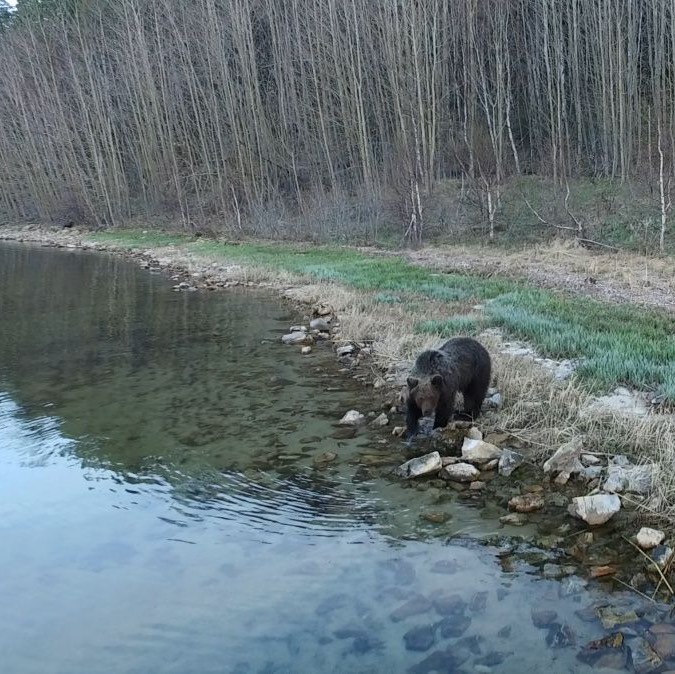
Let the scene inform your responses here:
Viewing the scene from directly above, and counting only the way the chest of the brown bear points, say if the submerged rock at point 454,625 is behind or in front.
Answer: in front

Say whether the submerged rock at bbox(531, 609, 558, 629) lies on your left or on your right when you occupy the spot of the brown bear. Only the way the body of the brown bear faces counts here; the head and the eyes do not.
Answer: on your left

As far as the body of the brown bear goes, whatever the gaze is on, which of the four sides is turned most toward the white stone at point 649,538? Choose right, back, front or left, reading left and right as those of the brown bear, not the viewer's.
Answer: left

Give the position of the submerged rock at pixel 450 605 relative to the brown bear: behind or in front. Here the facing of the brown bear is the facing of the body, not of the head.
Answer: in front

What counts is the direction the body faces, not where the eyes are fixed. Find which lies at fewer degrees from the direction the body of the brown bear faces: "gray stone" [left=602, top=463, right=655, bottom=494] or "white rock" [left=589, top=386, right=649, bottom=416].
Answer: the gray stone

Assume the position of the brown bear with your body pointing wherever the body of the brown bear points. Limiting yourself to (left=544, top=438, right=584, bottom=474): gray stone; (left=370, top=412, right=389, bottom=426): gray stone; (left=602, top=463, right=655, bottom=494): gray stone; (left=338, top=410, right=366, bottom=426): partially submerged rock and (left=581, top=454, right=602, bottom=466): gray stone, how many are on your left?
3

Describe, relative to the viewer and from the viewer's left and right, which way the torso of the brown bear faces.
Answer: facing the viewer and to the left of the viewer

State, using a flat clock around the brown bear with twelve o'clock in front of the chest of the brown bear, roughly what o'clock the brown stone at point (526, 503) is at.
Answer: The brown stone is roughly at 10 o'clock from the brown bear.

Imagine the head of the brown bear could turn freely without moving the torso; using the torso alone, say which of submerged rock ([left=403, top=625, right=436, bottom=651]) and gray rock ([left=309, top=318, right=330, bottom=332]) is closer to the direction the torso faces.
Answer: the submerged rock

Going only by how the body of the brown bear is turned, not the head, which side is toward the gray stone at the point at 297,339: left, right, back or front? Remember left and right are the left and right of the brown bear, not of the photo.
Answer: right

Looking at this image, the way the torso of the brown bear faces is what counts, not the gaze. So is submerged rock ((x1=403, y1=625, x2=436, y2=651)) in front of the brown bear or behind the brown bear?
in front
